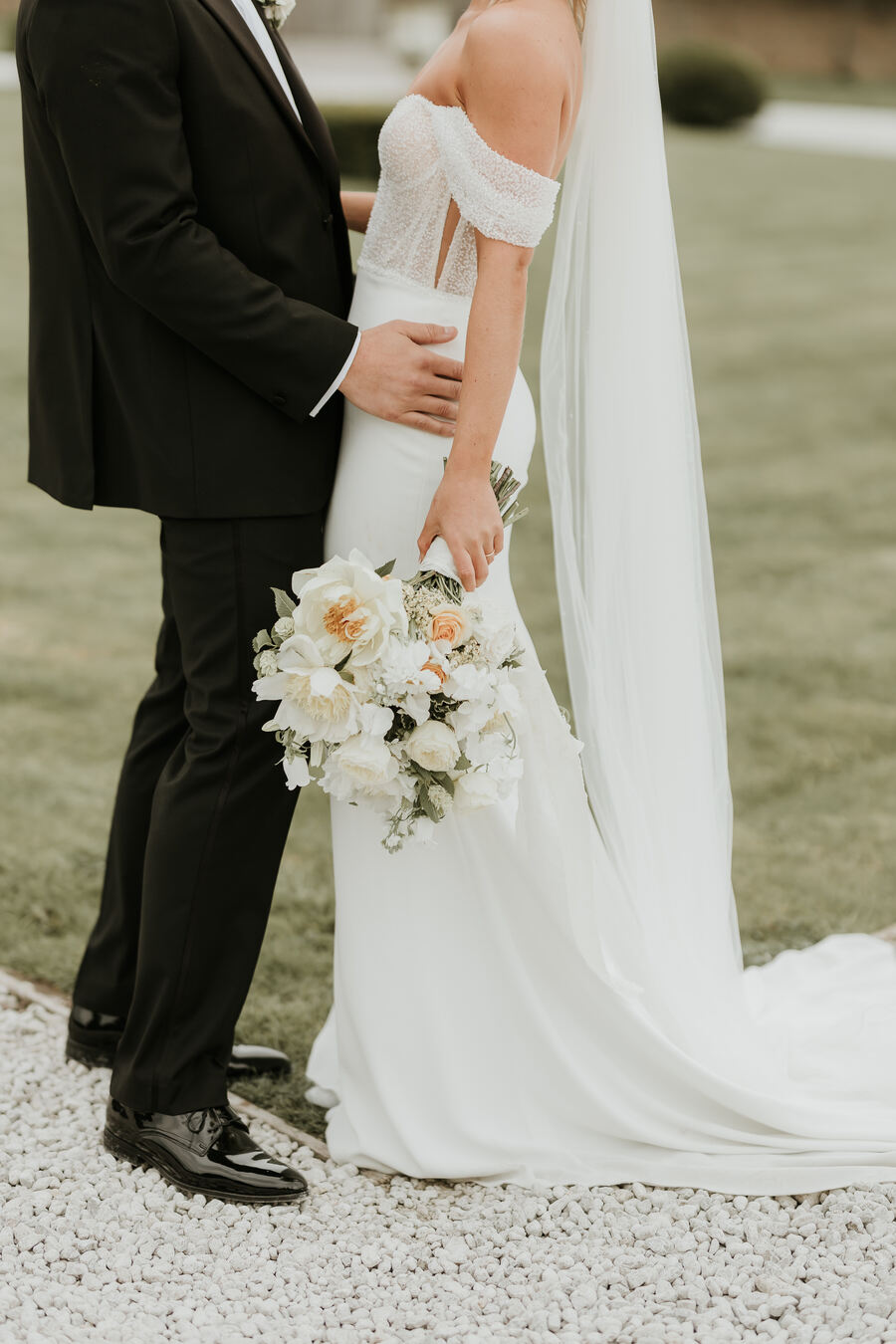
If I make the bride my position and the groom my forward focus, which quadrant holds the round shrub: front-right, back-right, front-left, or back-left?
back-right

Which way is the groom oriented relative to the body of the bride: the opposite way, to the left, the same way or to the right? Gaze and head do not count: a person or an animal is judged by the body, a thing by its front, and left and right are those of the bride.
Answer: the opposite way

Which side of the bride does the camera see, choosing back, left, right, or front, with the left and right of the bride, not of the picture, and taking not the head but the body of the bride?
left

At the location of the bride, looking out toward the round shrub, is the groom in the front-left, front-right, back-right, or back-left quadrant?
back-left

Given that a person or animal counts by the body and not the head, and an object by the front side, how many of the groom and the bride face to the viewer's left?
1

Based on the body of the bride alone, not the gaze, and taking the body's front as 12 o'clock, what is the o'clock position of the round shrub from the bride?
The round shrub is roughly at 3 o'clock from the bride.

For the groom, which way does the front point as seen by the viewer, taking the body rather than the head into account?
to the viewer's right

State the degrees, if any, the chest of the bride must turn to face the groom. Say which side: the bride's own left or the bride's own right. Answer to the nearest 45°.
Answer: approximately 45° to the bride's own left

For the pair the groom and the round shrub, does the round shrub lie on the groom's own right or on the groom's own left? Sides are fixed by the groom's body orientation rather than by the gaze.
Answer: on the groom's own left
